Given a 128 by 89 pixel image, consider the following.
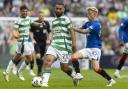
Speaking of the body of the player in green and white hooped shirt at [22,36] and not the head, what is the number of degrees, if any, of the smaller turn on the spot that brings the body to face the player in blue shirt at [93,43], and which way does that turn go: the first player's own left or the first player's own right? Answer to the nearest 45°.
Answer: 0° — they already face them

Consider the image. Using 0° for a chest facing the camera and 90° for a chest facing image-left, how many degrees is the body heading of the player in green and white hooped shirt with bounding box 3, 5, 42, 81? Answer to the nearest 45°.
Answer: approximately 315°

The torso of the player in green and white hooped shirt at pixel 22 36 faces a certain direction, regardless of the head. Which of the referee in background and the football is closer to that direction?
the football

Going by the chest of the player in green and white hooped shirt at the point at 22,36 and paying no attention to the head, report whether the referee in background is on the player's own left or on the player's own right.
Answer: on the player's own left
